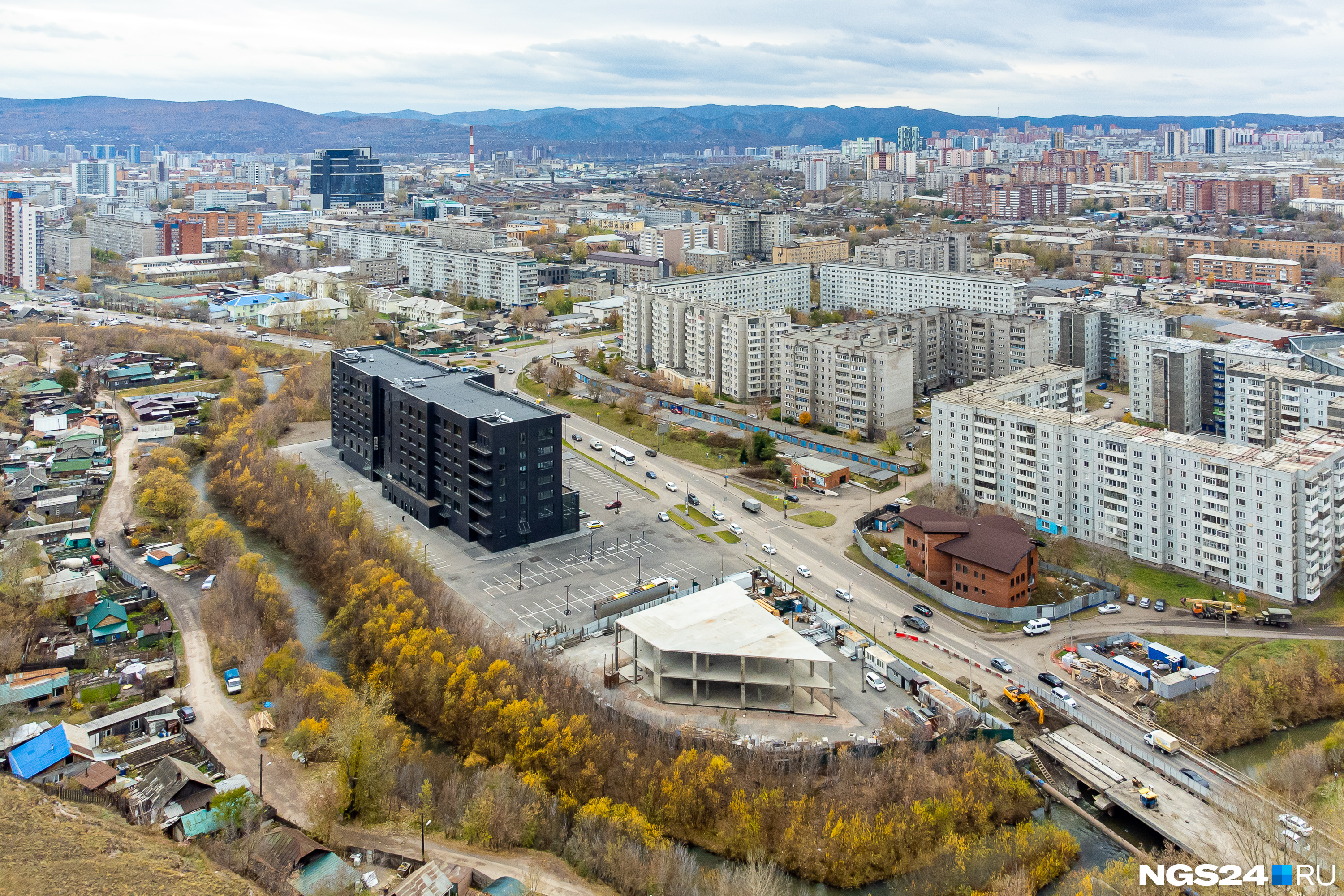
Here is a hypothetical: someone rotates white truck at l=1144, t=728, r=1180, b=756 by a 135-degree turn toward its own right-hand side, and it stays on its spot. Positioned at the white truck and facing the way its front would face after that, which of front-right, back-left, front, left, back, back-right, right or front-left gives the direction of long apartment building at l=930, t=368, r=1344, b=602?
left

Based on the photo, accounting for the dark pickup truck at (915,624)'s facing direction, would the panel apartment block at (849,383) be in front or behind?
behind

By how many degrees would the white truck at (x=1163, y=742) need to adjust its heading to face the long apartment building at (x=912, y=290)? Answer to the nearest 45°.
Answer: approximately 45° to its right

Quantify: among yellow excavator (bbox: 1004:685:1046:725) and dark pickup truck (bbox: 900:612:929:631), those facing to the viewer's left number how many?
0

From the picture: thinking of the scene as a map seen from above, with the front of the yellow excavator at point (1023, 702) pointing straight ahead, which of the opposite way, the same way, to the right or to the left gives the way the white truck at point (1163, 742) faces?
the opposite way

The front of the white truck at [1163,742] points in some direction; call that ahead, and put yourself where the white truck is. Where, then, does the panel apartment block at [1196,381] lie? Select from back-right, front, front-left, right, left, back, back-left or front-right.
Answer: front-right

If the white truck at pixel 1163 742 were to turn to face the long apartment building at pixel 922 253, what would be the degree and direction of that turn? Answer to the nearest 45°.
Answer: approximately 45° to its right
